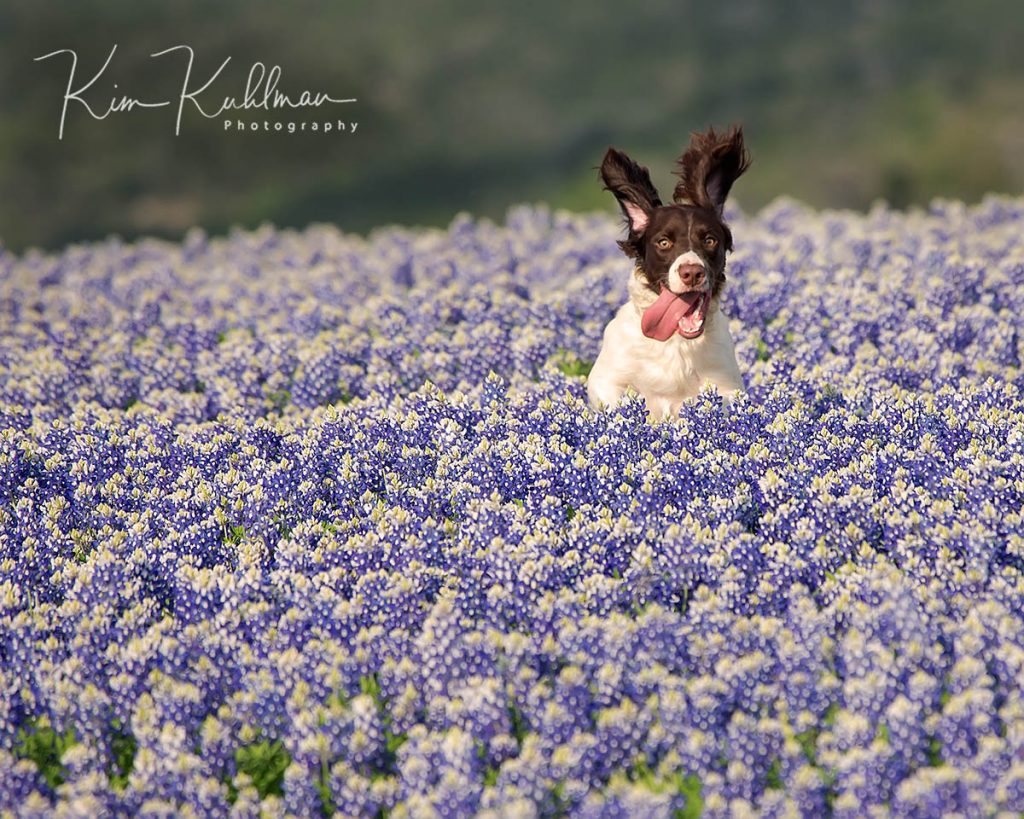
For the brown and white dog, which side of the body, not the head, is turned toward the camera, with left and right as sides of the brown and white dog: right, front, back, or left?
front
